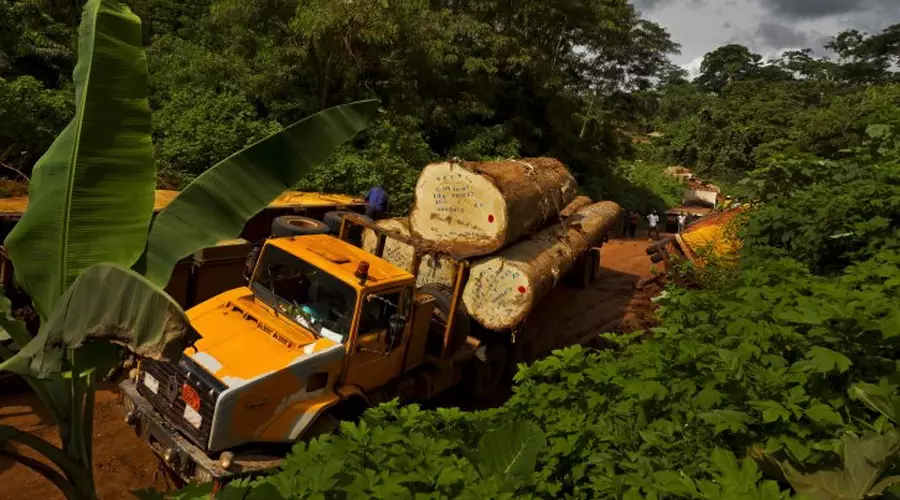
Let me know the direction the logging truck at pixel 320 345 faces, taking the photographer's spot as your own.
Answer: facing the viewer and to the left of the viewer
